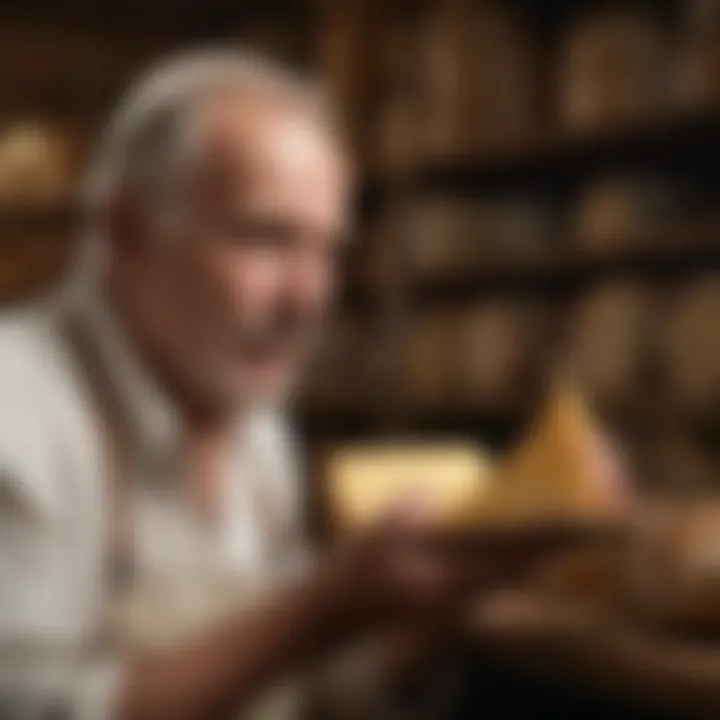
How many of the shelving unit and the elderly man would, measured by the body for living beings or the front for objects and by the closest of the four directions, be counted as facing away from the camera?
0

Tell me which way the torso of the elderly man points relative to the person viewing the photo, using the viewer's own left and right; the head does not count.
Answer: facing the viewer and to the right of the viewer

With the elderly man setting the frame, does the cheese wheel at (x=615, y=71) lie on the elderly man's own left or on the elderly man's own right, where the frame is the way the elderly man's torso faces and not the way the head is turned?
on the elderly man's own left

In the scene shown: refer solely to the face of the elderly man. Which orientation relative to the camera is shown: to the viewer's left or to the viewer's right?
to the viewer's right

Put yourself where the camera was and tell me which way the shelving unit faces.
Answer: facing the viewer and to the left of the viewer

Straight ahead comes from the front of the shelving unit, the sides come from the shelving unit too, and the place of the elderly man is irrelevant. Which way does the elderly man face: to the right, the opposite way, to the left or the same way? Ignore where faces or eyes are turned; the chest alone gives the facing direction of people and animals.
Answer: to the left

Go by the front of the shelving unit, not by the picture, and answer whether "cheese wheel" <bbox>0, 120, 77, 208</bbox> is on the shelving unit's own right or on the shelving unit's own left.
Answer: on the shelving unit's own right

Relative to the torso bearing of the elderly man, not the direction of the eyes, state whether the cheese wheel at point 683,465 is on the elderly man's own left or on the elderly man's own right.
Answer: on the elderly man's own left
